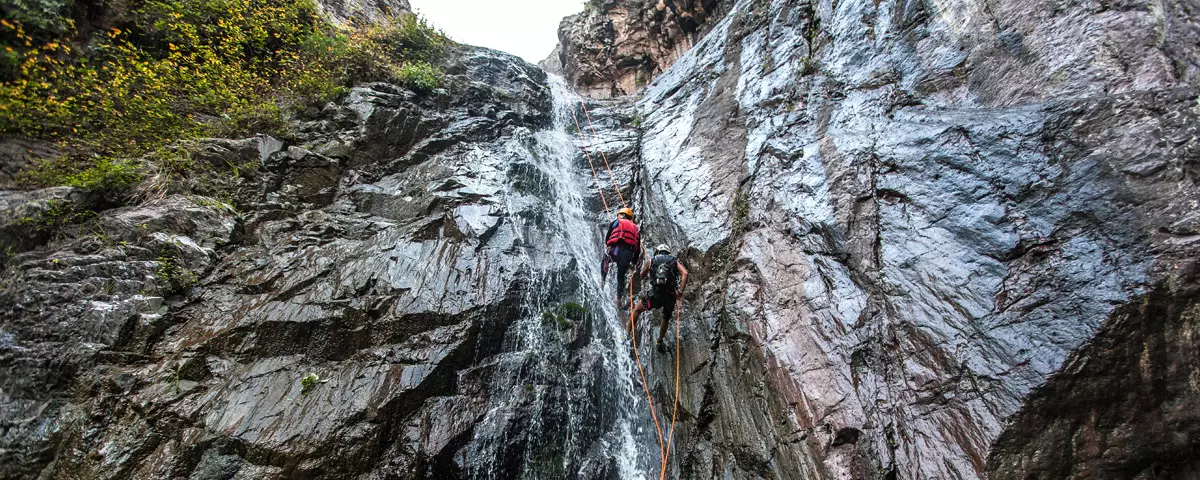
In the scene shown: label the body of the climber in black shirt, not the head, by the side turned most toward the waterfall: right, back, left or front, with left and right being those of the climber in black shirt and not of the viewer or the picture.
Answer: left

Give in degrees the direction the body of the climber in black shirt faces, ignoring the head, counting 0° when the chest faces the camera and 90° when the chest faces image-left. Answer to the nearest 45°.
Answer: approximately 180°
